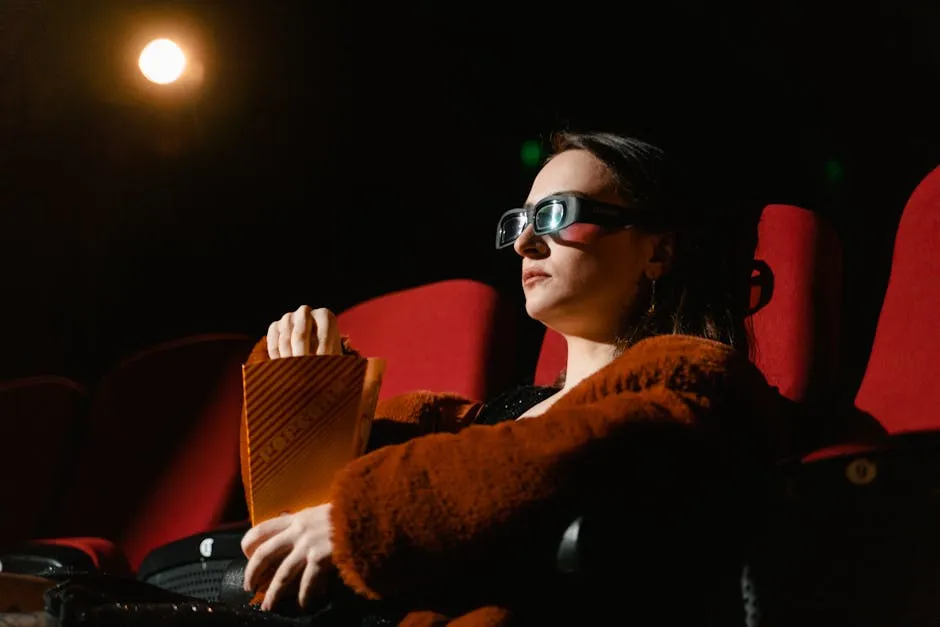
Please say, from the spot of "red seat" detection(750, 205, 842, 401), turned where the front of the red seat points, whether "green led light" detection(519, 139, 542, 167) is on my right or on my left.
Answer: on my right

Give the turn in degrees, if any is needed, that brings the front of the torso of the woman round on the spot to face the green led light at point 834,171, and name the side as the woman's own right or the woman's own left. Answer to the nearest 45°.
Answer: approximately 180°

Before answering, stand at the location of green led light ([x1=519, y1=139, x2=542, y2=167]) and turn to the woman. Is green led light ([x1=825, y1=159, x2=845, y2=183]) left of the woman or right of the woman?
left

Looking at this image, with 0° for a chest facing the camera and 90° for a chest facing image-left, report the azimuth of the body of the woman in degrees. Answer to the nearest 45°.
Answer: approximately 45°

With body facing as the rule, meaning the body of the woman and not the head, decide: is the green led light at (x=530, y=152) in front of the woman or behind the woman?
behind
